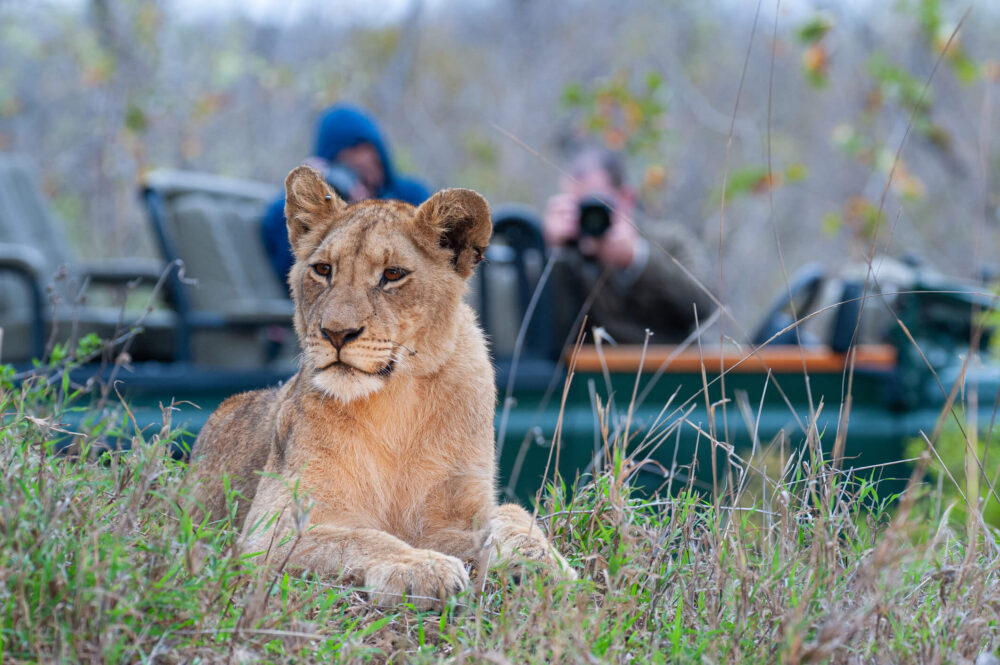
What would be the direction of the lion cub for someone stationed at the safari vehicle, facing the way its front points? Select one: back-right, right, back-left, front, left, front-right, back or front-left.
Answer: right

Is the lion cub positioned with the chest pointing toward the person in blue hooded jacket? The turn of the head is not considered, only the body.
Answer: no

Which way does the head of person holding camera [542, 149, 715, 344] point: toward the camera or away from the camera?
toward the camera

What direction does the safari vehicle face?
to the viewer's right

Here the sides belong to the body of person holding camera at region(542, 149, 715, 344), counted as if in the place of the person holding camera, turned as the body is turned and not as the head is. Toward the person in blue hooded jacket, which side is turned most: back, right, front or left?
right

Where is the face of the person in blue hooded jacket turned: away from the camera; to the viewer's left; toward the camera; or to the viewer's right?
toward the camera

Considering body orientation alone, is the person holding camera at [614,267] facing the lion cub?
yes

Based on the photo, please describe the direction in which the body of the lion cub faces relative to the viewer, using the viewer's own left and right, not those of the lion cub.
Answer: facing the viewer and to the right of the viewer

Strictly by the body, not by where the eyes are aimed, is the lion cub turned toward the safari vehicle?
no

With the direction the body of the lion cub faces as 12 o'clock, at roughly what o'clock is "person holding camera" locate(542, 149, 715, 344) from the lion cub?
The person holding camera is roughly at 8 o'clock from the lion cub.

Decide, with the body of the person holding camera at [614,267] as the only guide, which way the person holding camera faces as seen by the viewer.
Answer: toward the camera
